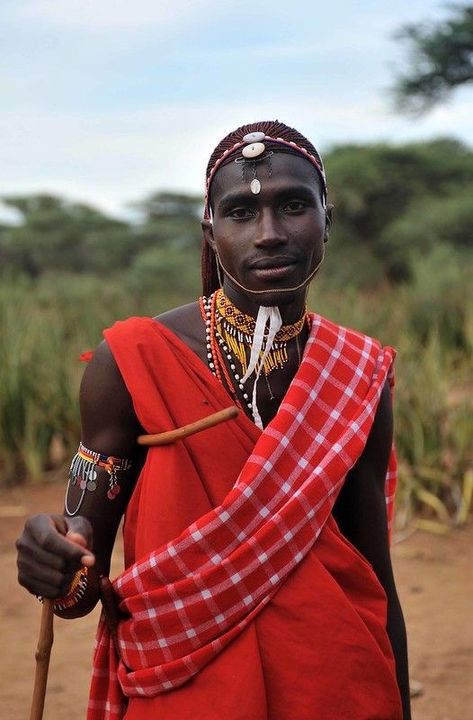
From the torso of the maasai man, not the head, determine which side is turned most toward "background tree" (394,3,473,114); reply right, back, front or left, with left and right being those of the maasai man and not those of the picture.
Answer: back

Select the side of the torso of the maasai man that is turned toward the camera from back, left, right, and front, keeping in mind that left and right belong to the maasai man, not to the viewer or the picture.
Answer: front
